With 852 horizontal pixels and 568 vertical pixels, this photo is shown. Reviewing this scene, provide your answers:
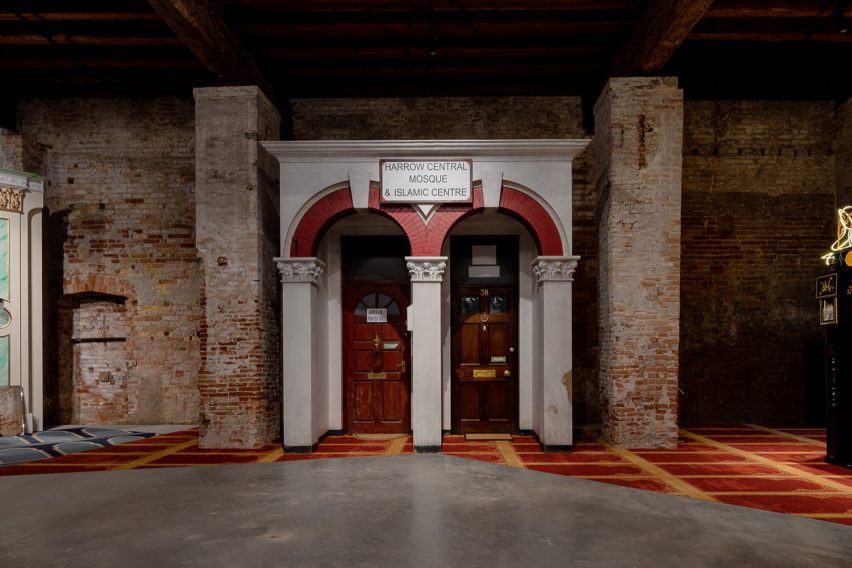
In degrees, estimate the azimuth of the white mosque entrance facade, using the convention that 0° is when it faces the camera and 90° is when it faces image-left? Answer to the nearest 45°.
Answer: approximately 0°

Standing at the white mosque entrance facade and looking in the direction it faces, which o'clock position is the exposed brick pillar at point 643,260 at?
The exposed brick pillar is roughly at 9 o'clock from the white mosque entrance facade.

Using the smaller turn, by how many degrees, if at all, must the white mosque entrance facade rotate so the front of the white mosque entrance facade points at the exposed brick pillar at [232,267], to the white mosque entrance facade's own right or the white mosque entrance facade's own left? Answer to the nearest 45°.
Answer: approximately 90° to the white mosque entrance facade's own right
